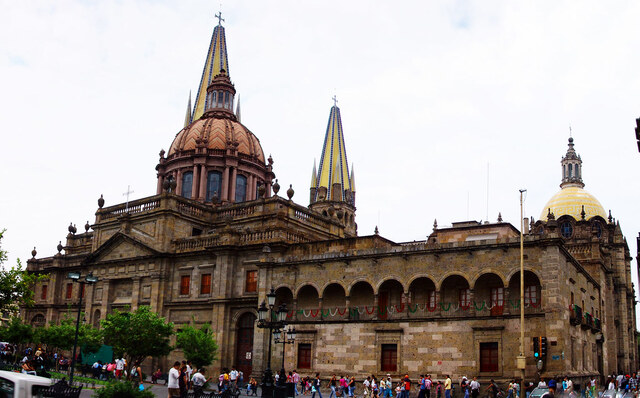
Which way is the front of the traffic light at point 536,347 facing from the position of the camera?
facing the viewer

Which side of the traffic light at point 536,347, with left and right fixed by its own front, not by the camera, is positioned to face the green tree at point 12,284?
right

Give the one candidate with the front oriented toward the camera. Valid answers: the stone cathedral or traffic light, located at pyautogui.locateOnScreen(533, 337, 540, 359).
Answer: the traffic light

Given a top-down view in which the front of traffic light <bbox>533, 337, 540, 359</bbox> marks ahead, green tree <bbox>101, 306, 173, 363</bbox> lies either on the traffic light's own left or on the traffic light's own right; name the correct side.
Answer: on the traffic light's own right

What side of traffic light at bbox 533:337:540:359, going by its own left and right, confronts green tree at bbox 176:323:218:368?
right

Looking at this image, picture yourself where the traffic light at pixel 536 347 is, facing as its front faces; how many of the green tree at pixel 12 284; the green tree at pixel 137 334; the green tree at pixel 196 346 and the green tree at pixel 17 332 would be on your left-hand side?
0

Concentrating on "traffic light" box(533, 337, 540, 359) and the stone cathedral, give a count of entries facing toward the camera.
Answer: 1
